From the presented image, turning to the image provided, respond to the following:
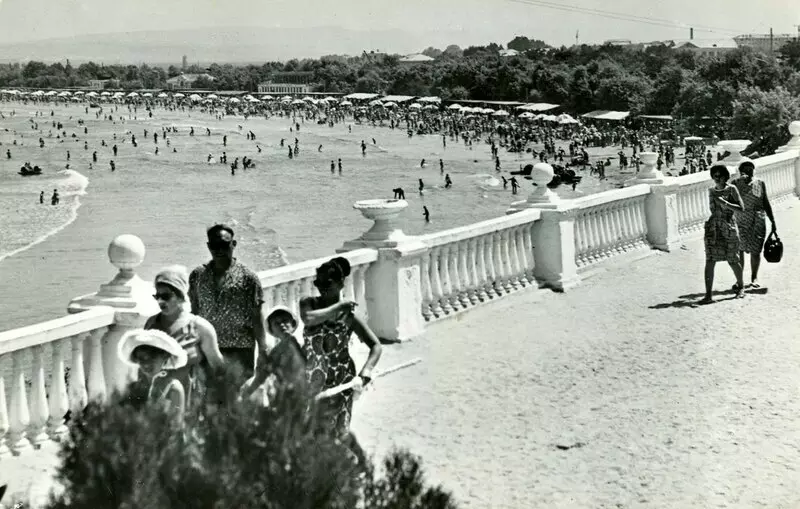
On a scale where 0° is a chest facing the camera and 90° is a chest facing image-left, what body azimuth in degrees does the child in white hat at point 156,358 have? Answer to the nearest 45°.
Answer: approximately 45°

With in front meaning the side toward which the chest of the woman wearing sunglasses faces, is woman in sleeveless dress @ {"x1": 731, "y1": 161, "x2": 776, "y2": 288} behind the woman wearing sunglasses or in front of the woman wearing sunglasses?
behind

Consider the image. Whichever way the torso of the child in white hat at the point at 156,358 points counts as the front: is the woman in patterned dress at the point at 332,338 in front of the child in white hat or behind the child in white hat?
behind

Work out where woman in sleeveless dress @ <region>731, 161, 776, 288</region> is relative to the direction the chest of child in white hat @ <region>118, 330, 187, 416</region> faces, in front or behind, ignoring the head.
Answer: behind

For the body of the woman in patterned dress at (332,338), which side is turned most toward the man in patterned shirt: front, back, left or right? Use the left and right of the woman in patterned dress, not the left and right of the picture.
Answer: right

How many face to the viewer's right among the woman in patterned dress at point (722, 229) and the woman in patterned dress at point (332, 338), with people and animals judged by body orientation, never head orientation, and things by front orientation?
0

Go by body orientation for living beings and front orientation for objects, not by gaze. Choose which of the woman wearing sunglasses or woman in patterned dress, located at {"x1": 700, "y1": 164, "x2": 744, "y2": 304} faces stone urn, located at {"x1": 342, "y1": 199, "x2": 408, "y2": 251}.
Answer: the woman in patterned dress

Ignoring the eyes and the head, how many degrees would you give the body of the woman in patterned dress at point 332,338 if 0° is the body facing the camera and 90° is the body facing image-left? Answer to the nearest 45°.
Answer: approximately 45°

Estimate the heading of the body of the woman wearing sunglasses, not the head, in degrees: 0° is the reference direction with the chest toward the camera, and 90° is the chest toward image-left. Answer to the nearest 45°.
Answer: approximately 45°
